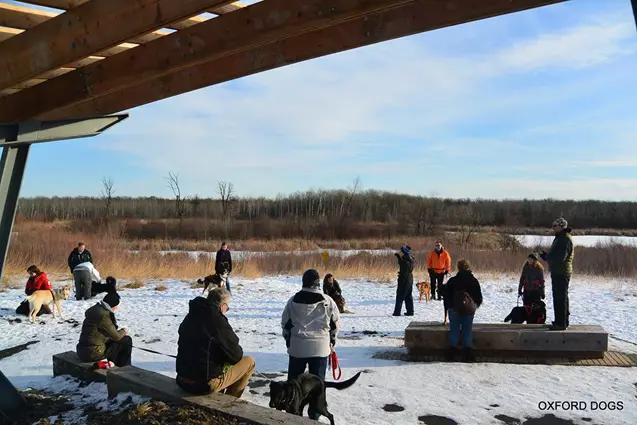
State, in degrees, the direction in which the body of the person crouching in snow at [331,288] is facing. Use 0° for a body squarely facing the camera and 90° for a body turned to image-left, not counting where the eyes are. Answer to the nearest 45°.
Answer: approximately 315°

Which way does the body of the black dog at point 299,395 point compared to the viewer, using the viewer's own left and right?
facing to the left of the viewer

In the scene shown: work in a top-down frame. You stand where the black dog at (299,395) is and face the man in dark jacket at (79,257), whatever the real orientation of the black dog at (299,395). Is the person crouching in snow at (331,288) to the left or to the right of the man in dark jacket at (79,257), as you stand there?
right

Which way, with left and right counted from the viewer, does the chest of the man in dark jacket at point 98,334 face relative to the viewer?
facing away from the viewer and to the right of the viewer

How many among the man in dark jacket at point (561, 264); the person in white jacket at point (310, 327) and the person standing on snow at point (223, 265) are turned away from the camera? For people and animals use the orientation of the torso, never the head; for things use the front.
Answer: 1

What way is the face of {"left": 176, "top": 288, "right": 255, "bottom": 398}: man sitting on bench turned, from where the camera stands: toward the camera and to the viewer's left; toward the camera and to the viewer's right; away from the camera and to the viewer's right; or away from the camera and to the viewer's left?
away from the camera and to the viewer's right

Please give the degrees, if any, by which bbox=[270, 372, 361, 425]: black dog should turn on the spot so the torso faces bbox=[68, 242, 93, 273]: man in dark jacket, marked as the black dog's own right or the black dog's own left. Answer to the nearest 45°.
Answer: approximately 45° to the black dog's own right

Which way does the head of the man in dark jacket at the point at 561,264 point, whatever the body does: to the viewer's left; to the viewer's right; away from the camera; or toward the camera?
to the viewer's left

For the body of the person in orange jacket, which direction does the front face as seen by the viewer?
toward the camera

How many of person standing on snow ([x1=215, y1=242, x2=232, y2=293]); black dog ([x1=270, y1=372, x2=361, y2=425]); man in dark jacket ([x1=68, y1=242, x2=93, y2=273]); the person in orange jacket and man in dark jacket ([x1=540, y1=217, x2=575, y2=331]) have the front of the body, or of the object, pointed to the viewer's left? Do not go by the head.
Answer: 2

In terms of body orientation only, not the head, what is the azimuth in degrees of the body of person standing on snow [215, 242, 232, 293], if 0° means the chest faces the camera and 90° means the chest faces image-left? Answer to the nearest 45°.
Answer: approximately 0°

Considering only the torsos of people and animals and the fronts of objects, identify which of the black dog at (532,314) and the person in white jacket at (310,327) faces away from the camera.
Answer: the person in white jacket

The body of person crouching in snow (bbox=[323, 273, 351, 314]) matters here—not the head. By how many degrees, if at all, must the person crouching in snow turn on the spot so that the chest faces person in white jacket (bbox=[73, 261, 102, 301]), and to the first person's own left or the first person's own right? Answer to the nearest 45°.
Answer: approximately 135° to the first person's own right

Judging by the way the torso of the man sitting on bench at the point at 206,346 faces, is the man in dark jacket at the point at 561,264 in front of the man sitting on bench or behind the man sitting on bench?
in front

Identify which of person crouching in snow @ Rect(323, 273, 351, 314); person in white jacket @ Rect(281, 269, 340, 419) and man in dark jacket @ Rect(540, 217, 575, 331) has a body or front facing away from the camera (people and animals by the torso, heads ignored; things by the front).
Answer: the person in white jacket

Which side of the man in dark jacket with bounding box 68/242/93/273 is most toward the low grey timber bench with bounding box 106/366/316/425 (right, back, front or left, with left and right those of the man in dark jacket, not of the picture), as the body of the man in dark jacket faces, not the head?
front
